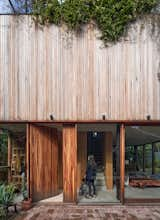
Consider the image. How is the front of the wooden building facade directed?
toward the camera
